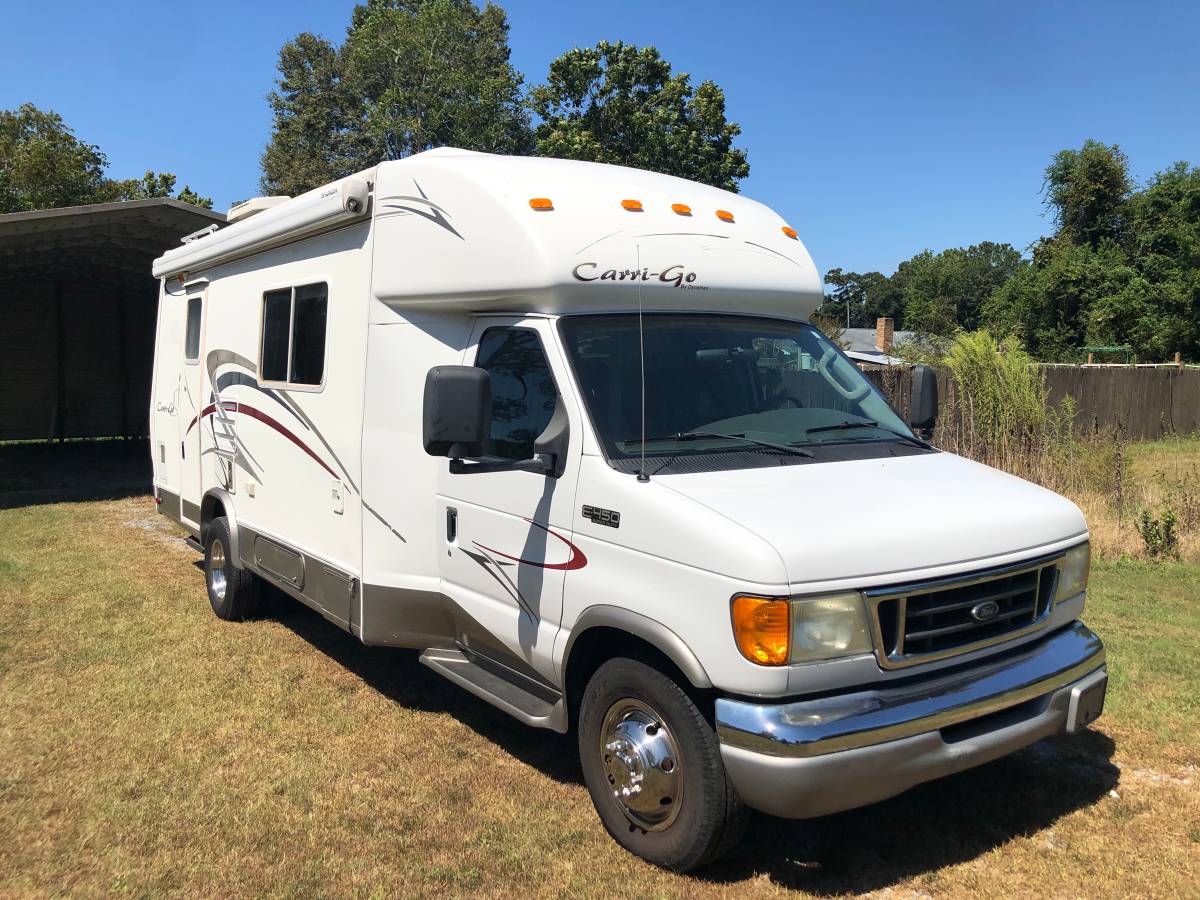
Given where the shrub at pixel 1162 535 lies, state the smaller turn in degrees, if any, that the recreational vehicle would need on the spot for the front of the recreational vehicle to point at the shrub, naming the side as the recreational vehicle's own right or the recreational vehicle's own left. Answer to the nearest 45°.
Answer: approximately 90° to the recreational vehicle's own left

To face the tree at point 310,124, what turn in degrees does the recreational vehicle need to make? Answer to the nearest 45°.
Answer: approximately 135° to its left

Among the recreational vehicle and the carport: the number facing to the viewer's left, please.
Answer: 0

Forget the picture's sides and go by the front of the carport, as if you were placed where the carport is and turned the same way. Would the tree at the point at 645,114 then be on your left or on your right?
on your left

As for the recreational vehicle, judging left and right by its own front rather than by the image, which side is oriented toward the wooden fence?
left

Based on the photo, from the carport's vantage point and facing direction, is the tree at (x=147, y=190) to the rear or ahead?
to the rear

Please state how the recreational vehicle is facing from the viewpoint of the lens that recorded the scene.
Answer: facing the viewer and to the right of the viewer

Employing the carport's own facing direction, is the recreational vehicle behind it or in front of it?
in front

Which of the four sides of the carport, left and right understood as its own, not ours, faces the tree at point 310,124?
back

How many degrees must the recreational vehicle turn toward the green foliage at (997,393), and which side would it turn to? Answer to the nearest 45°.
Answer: approximately 90° to its left

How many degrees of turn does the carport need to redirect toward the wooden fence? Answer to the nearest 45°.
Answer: approximately 45° to its left

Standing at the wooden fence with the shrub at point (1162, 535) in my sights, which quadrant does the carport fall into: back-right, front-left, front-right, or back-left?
front-right

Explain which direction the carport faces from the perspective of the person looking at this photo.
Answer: facing the viewer

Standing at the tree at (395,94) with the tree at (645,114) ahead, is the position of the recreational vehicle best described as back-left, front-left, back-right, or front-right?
front-right

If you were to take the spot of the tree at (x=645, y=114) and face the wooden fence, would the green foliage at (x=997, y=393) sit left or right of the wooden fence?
right
